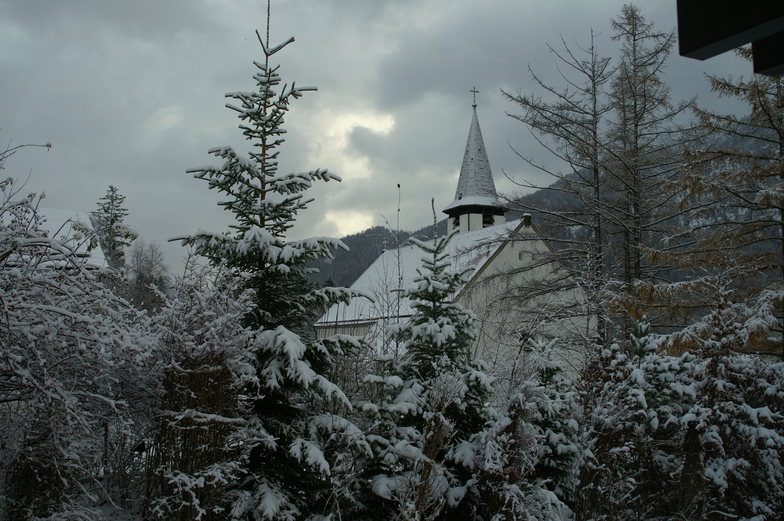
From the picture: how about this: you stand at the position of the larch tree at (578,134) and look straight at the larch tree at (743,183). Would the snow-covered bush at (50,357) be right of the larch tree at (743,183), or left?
right
